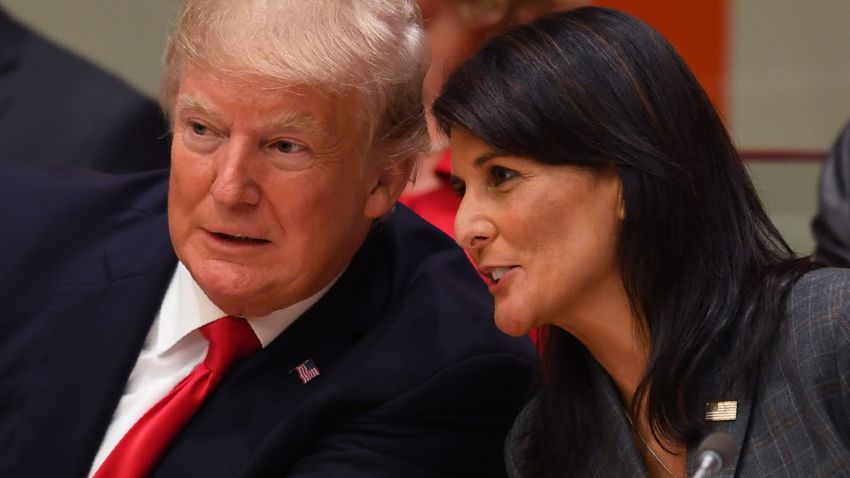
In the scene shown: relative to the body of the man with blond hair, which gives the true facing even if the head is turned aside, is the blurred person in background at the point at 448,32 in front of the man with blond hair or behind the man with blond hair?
behind

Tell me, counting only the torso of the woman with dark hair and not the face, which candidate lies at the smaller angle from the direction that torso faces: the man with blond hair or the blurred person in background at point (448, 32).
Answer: the man with blond hair

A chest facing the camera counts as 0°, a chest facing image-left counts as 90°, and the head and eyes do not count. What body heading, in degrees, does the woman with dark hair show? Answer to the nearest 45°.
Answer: approximately 45°

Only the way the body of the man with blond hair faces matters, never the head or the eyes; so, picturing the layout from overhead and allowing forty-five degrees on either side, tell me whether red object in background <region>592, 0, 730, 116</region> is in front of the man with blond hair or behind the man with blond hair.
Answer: behind

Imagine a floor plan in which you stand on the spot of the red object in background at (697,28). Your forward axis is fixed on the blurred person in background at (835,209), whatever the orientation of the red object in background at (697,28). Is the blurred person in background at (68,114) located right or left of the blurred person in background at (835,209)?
right

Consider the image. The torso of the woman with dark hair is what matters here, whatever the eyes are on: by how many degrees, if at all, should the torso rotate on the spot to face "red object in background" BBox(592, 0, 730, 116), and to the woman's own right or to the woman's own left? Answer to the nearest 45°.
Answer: approximately 135° to the woman's own right
